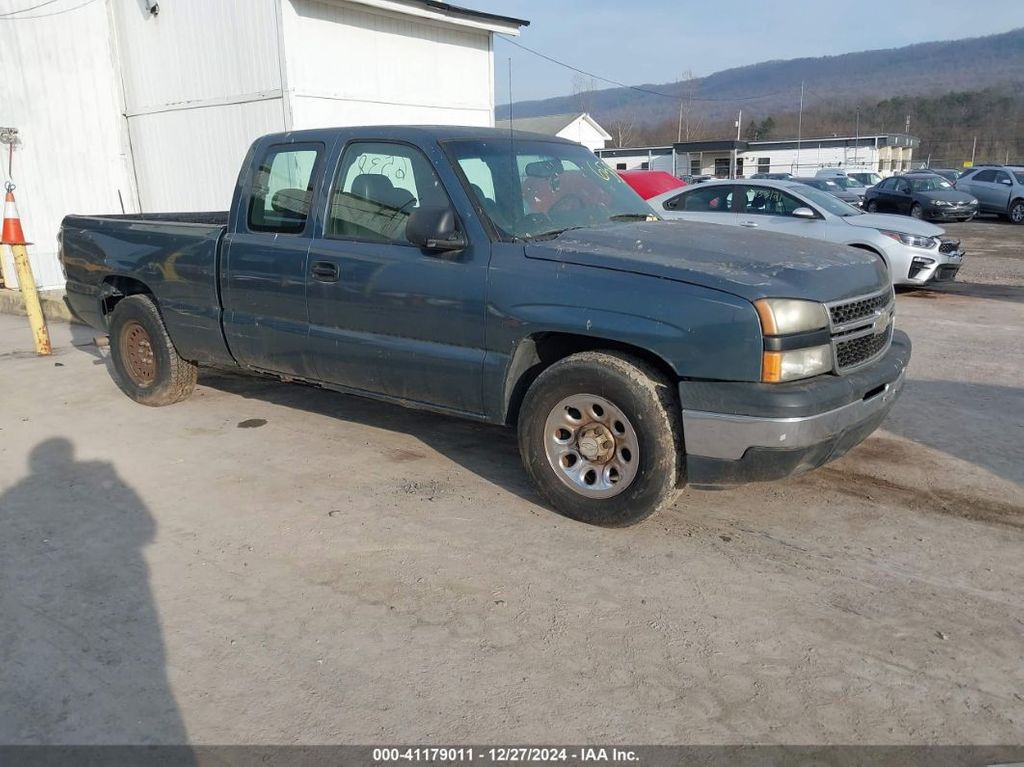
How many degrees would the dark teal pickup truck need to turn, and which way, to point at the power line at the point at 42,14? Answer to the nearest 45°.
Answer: approximately 180°

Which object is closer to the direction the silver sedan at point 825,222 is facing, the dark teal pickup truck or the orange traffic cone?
the dark teal pickup truck

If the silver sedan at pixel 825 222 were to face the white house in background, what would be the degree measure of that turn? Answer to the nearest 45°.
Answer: approximately 135° to its left

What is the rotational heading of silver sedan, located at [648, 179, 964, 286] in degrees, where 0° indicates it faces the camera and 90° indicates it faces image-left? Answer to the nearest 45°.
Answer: approximately 315°

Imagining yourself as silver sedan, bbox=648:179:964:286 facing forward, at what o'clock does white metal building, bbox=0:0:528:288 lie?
The white metal building is roughly at 4 o'clock from the silver sedan.

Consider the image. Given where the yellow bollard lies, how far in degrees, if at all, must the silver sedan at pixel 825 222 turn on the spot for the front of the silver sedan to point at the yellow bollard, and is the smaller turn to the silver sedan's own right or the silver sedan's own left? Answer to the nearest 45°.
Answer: approximately 90° to the silver sedan's own right

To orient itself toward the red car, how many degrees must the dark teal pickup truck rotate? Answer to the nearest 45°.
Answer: approximately 135° to its left

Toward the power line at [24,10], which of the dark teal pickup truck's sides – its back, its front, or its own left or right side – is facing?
back

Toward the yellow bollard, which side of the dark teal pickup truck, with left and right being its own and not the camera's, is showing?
back

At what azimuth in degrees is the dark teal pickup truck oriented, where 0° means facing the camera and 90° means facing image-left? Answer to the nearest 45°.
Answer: approximately 315°
